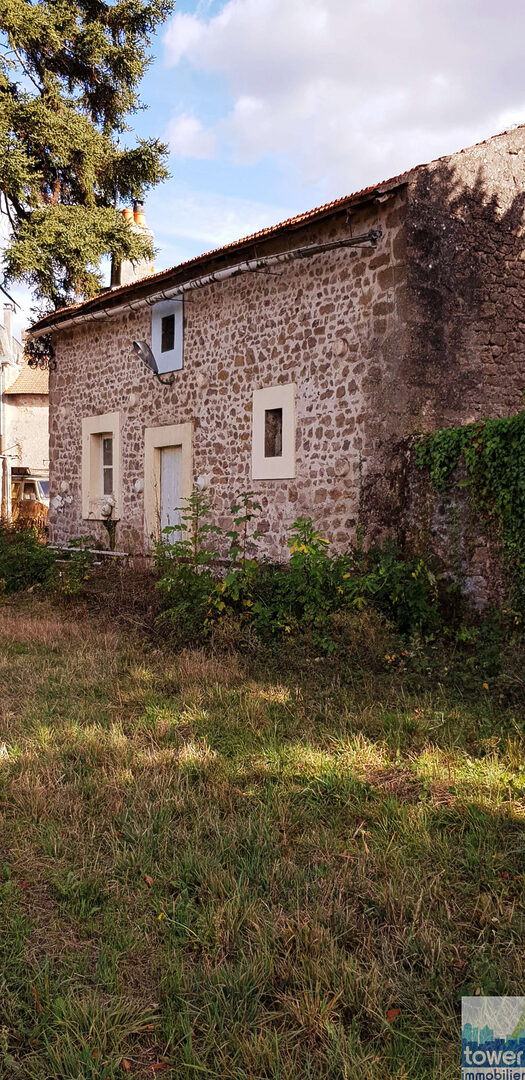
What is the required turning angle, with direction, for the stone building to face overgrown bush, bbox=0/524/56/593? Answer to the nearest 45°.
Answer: approximately 90° to its right

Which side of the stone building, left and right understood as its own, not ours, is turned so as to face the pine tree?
right

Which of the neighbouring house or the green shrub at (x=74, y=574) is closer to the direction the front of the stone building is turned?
the green shrub

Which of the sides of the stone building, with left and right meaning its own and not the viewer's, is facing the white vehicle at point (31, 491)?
right

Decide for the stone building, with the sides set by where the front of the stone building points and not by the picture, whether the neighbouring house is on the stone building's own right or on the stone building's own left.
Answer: on the stone building's own right

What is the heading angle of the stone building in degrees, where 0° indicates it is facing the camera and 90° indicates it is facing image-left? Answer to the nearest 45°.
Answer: approximately 45°

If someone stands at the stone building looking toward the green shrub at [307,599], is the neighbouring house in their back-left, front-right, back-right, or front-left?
back-right
